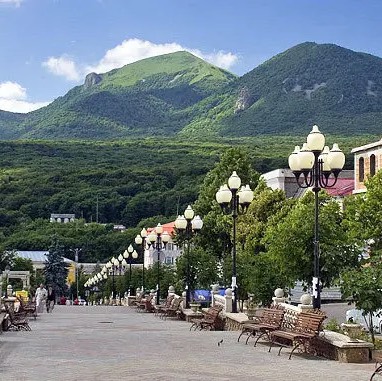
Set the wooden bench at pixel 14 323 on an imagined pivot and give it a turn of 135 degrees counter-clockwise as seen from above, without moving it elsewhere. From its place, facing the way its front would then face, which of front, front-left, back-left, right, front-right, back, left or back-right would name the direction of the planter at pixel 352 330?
back

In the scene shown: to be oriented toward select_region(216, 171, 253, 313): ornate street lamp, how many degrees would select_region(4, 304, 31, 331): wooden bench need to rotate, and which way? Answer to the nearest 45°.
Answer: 0° — it already faces it

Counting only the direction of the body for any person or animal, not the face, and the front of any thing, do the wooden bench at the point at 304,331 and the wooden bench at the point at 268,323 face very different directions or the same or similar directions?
same or similar directions

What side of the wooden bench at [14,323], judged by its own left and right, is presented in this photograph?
right

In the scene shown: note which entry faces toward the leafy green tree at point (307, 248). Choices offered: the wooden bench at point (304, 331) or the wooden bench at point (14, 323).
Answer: the wooden bench at point (14, 323)

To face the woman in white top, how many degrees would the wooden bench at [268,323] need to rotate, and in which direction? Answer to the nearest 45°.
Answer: approximately 90° to its right

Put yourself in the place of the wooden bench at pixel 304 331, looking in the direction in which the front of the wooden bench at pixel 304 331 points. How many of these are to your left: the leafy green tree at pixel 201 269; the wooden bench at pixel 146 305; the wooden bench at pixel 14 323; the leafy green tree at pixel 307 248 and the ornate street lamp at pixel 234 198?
0

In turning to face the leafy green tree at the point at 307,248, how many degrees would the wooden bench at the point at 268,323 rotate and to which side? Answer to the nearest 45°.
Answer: approximately 135° to its right

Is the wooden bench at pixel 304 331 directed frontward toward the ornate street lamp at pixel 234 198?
no

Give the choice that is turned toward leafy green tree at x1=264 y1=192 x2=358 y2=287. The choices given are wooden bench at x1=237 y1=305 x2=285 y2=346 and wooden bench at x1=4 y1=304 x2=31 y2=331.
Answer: wooden bench at x1=4 y1=304 x2=31 y2=331

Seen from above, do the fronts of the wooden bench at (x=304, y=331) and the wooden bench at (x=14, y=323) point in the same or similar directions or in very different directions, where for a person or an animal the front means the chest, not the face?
very different directions

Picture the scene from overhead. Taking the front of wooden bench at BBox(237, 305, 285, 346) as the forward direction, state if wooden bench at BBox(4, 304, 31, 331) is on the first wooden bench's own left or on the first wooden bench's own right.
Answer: on the first wooden bench's own right

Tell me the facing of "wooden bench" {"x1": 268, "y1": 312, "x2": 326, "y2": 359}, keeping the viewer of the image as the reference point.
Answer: facing the viewer and to the left of the viewer

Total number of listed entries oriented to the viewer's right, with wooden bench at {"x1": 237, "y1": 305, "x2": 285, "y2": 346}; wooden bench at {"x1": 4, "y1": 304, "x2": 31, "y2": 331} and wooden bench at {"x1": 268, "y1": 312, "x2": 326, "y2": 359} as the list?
1

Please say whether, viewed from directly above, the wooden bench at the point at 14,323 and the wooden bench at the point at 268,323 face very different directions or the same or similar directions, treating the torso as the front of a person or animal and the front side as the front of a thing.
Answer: very different directions

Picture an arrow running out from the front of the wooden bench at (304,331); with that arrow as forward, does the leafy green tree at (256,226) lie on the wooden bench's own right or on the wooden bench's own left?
on the wooden bench's own right

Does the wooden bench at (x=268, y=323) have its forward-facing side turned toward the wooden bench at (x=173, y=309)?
no

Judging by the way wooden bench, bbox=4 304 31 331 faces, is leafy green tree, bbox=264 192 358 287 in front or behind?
in front
